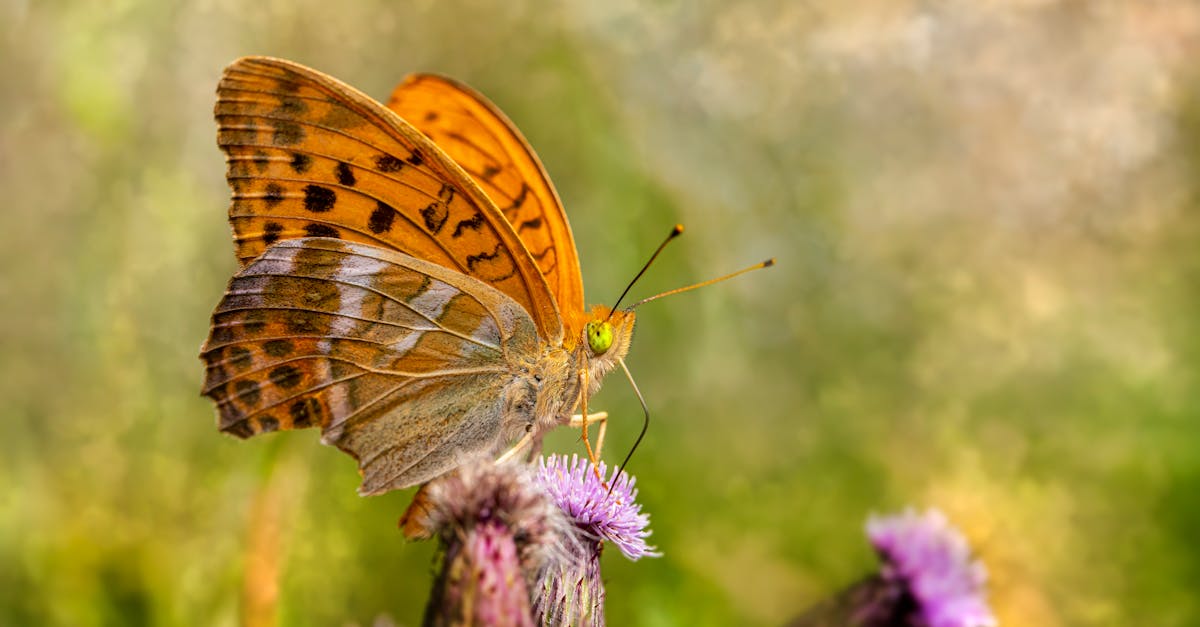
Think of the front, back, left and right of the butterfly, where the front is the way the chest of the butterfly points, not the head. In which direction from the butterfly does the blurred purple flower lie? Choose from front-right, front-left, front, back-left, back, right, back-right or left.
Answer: front

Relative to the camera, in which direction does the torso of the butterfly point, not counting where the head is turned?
to the viewer's right
